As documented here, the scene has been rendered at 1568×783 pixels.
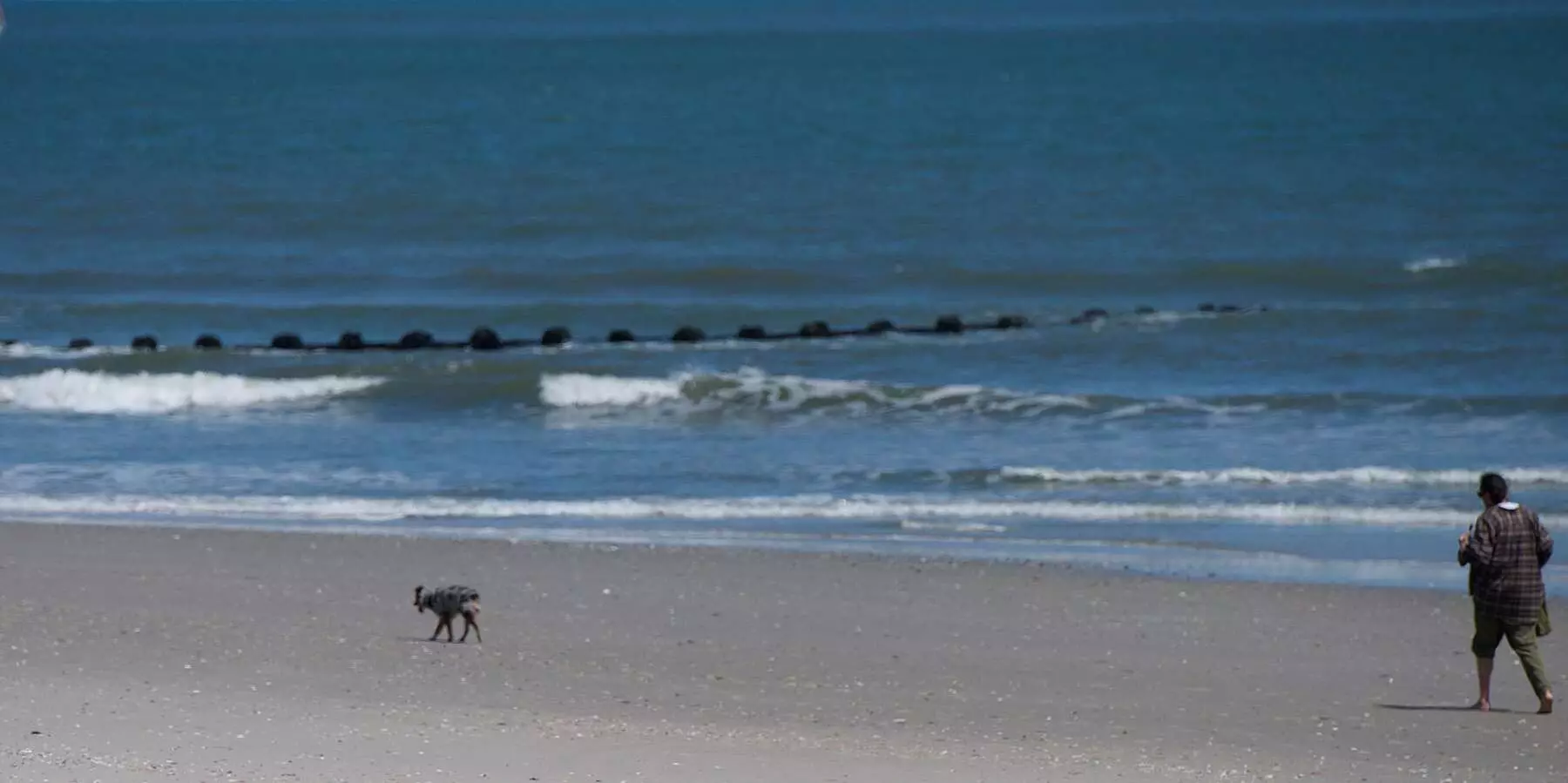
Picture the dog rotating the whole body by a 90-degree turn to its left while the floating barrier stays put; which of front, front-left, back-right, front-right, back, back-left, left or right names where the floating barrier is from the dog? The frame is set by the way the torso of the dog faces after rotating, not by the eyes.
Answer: back

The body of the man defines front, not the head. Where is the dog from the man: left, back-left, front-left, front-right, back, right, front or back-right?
front-left

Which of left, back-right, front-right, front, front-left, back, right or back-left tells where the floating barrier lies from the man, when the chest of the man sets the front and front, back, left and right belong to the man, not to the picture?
front

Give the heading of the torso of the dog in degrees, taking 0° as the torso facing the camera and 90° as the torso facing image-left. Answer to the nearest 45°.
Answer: approximately 90°

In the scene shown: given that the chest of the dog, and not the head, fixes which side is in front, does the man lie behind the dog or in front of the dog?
behind

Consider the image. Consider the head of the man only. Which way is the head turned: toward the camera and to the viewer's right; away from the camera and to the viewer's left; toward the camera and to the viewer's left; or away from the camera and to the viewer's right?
away from the camera and to the viewer's left

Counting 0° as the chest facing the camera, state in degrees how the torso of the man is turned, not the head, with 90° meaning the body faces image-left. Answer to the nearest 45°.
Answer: approximately 135°

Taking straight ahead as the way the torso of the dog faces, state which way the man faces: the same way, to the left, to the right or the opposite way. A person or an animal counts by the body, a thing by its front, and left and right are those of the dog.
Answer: to the right

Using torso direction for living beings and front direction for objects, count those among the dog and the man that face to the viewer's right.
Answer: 0
